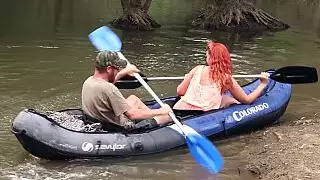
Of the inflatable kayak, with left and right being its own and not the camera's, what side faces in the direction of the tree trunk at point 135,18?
left

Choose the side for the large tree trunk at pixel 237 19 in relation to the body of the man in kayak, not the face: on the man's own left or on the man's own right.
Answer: on the man's own left

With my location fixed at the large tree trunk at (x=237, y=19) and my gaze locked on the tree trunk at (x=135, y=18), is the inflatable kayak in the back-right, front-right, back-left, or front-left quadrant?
front-left

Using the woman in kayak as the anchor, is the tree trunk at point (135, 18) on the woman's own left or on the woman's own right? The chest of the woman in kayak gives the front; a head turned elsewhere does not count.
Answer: on the woman's own left

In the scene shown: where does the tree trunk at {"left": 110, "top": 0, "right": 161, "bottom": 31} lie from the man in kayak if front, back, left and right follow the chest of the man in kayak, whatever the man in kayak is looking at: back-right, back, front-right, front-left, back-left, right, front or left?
left

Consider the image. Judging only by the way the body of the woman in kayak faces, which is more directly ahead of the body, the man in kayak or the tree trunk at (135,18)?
the tree trunk

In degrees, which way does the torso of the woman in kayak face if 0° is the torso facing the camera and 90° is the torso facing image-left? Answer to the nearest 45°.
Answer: approximately 225°

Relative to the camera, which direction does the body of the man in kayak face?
to the viewer's right

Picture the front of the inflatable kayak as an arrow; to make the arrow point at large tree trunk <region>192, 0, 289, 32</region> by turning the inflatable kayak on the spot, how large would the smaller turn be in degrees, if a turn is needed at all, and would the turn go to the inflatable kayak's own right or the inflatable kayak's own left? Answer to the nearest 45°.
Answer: approximately 90° to the inflatable kayak's own left

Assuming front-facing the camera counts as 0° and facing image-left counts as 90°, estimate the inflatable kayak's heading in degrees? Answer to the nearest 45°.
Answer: approximately 270°

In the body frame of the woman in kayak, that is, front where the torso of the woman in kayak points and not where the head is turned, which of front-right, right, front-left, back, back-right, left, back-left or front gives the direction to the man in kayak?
back

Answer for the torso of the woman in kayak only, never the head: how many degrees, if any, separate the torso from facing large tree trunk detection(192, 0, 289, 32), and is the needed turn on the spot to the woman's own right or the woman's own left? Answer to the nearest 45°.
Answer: approximately 45° to the woman's own left

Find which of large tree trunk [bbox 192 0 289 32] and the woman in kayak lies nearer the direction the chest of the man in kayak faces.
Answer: the woman in kayak

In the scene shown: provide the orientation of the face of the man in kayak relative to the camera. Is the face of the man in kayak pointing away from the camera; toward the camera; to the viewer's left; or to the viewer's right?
to the viewer's right

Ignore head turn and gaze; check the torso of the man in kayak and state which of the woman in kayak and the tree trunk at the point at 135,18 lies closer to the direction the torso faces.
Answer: the woman in kayak
